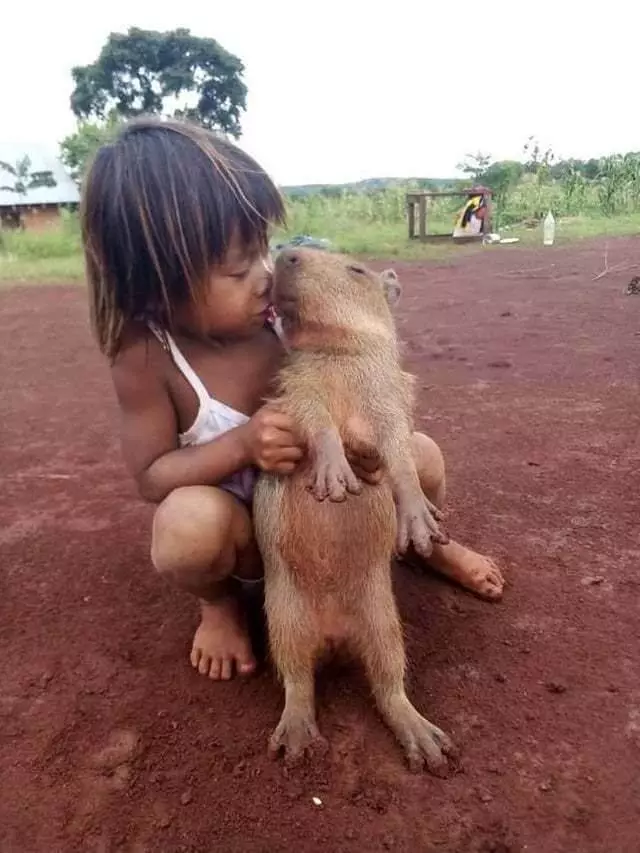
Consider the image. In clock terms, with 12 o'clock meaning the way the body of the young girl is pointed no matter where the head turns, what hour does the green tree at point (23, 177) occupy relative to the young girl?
The green tree is roughly at 7 o'clock from the young girl.

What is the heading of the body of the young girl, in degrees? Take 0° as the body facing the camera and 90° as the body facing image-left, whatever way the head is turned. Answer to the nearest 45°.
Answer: approximately 315°

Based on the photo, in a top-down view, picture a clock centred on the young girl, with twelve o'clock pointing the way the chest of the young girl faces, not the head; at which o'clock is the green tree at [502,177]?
The green tree is roughly at 8 o'clock from the young girl.

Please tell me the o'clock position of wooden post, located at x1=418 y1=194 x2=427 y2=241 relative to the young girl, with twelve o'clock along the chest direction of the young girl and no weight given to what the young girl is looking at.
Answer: The wooden post is roughly at 8 o'clock from the young girl.

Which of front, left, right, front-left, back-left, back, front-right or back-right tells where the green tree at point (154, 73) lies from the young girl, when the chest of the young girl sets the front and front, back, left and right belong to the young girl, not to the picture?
back-left

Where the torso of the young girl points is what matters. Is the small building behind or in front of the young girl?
behind
